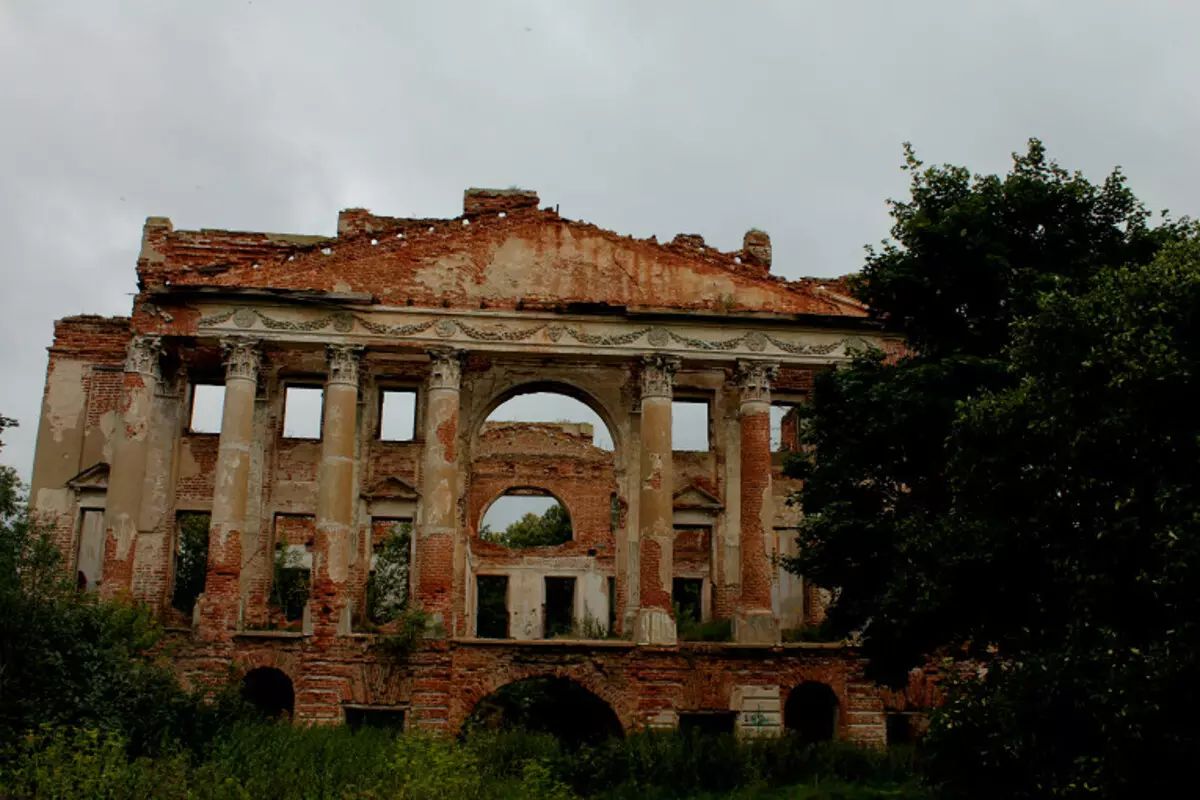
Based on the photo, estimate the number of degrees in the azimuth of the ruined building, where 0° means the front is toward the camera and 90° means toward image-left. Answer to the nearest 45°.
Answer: approximately 0°

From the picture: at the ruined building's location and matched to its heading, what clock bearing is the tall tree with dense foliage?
The tall tree with dense foliage is roughly at 11 o'clock from the ruined building.
